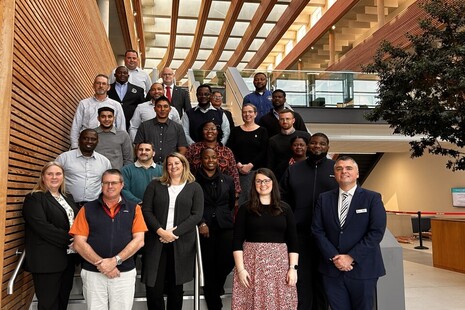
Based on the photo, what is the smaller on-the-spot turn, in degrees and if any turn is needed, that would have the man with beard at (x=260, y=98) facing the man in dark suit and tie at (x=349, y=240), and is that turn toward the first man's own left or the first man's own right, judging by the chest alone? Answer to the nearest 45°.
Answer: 0° — they already face them

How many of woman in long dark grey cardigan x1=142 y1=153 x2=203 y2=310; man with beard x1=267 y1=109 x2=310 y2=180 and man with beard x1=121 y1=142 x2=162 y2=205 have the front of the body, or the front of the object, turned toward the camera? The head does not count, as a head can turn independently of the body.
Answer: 3

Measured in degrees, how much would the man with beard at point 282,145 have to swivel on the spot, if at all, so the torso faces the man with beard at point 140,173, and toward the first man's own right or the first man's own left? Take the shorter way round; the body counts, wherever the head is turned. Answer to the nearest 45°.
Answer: approximately 45° to the first man's own right

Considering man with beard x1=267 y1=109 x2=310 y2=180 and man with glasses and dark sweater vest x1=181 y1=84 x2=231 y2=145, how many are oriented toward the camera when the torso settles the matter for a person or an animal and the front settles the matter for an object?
2

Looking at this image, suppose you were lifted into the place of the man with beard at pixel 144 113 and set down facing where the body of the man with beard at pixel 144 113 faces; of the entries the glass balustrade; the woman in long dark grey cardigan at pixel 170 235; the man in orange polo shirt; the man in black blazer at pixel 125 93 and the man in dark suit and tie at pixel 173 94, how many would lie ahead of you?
2

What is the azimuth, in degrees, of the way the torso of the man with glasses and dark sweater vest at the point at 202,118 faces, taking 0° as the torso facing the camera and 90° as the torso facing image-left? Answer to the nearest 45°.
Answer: approximately 0°

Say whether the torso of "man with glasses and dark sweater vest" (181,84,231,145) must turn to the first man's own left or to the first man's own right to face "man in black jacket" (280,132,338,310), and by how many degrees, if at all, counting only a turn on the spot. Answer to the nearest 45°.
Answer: approximately 45° to the first man's own left

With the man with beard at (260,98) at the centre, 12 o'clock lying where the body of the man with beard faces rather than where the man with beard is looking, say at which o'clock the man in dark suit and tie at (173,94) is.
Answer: The man in dark suit and tie is roughly at 3 o'clock from the man with beard.

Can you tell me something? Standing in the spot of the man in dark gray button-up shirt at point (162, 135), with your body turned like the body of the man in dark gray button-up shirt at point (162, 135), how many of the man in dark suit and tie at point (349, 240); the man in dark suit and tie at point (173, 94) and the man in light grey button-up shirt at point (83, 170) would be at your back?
1

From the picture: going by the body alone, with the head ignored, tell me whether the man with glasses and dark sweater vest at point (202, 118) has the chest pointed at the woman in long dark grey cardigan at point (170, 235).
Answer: yes

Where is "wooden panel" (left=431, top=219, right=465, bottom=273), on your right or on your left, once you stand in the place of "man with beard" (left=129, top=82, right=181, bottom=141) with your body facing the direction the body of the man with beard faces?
on your left

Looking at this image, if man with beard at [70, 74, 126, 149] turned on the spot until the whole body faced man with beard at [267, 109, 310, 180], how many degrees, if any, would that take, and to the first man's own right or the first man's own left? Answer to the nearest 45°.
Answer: approximately 45° to the first man's own left

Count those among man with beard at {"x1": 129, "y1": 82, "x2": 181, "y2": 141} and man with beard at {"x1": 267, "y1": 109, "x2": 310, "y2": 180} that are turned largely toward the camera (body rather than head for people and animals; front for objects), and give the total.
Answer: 2

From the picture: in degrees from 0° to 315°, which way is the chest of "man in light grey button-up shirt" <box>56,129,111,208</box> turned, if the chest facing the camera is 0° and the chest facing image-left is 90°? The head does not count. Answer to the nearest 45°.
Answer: approximately 0°

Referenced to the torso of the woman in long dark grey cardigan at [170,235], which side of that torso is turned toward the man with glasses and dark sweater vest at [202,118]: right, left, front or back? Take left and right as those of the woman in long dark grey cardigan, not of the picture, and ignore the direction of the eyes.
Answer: back

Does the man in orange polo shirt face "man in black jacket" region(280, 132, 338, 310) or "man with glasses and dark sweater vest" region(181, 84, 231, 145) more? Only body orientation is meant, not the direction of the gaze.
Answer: the man in black jacket
